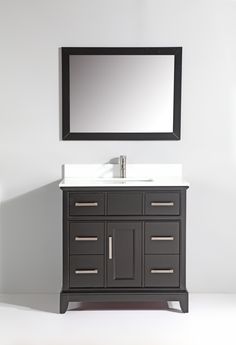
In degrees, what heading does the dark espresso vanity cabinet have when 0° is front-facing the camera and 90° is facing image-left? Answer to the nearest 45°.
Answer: approximately 0°
